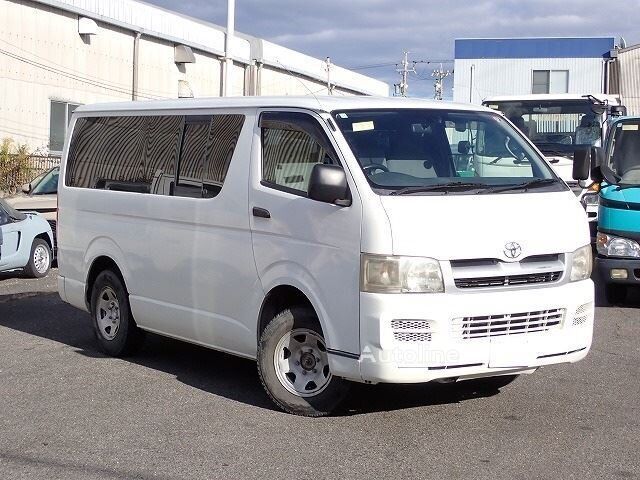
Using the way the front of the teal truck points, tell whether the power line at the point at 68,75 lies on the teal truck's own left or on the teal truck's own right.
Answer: on the teal truck's own right

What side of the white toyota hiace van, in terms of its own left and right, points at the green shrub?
back

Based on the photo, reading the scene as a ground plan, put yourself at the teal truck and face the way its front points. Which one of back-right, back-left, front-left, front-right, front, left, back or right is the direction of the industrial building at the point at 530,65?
back

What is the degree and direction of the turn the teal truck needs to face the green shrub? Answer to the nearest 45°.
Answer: approximately 135° to its right

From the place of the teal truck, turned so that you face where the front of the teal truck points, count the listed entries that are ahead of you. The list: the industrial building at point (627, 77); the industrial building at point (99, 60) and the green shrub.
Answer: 0

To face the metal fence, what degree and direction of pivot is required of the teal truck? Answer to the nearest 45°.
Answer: approximately 135° to its right

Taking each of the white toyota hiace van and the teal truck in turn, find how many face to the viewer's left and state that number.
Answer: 0

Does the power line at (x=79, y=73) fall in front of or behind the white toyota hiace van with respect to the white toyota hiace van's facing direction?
behind

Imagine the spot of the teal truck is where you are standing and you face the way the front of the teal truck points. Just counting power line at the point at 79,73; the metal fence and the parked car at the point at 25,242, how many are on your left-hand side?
0

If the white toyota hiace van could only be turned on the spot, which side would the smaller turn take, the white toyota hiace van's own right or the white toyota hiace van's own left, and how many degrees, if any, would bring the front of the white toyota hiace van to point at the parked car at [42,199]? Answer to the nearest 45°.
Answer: approximately 180°

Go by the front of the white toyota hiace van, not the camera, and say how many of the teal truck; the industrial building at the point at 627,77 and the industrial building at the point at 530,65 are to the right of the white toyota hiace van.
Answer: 0

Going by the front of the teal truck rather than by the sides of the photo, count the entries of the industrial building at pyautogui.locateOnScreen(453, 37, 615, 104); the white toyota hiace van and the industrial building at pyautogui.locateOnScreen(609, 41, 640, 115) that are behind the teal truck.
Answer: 2

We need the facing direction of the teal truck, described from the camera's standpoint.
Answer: facing the viewer

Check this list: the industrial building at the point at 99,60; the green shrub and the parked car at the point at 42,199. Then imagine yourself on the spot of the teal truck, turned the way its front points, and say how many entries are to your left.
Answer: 0
